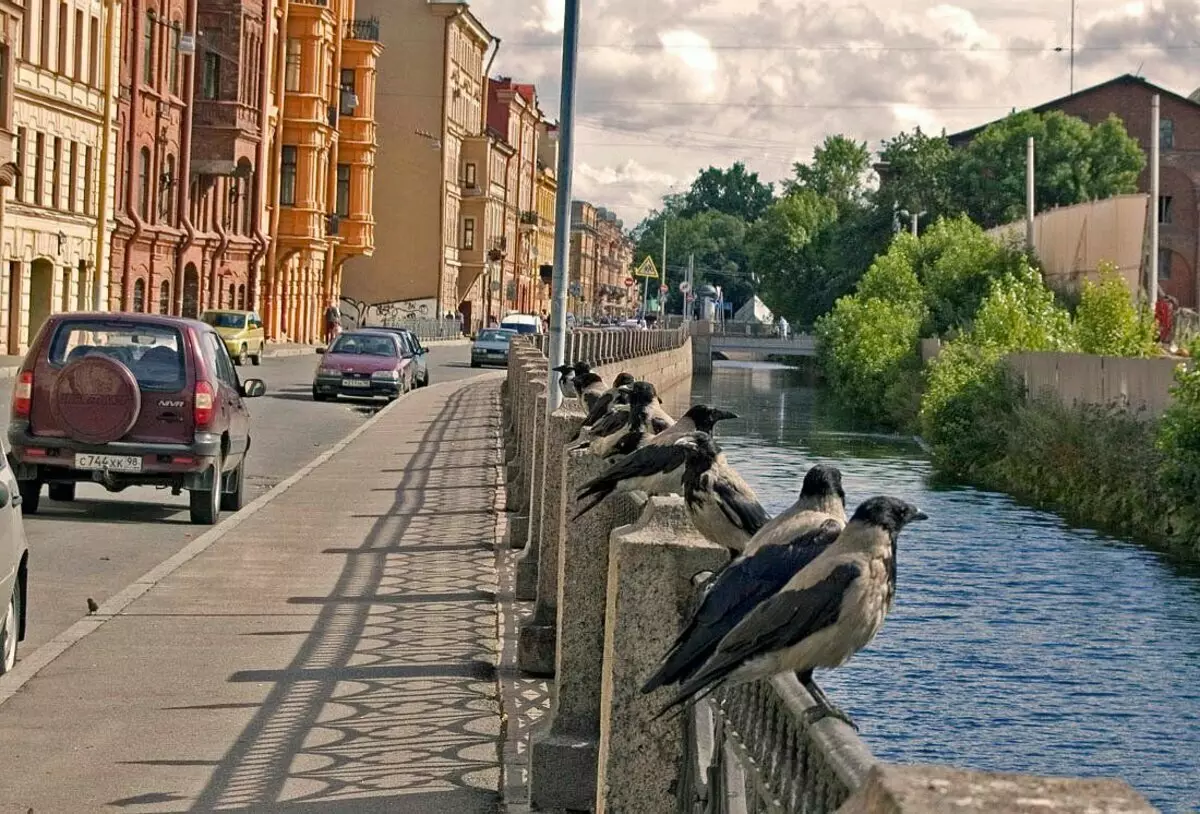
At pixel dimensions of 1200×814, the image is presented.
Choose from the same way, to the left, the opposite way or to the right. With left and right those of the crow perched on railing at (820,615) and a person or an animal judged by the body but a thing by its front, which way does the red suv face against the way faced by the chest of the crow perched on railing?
to the left

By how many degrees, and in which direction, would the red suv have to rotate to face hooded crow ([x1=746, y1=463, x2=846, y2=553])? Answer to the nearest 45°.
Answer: approximately 180°

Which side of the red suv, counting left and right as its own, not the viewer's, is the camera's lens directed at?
back

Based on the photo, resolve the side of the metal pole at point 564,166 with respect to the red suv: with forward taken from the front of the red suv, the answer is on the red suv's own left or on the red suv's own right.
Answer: on the red suv's own right

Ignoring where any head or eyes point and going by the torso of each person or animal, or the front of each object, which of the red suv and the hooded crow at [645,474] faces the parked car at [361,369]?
the red suv

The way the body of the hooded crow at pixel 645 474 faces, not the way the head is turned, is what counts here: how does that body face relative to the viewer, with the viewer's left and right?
facing to the right of the viewer

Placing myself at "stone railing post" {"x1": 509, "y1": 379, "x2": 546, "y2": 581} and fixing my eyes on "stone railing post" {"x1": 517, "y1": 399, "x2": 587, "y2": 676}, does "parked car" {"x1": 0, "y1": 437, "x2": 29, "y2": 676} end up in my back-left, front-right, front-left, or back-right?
front-right

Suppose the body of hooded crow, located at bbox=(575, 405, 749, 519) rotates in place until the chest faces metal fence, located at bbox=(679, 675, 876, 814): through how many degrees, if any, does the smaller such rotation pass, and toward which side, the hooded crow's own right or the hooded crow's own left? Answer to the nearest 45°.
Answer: approximately 90° to the hooded crow's own right

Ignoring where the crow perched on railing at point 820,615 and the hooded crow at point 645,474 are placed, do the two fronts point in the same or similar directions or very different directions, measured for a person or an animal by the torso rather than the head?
same or similar directions

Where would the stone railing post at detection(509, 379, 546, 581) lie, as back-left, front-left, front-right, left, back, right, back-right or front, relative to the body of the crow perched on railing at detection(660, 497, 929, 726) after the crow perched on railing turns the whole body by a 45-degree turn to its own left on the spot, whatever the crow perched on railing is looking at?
front-left

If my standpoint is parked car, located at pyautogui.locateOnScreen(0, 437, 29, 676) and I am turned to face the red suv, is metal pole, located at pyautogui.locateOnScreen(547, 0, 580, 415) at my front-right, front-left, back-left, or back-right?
front-right

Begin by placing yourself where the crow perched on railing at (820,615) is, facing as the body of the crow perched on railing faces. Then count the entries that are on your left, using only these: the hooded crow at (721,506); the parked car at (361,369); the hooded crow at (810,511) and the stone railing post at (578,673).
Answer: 4

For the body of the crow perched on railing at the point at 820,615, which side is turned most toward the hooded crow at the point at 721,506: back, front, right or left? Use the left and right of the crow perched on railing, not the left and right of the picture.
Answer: left

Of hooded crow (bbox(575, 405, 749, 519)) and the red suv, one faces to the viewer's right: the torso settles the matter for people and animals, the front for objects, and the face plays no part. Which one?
the hooded crow

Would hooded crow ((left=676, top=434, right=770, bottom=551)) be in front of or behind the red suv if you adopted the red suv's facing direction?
behind

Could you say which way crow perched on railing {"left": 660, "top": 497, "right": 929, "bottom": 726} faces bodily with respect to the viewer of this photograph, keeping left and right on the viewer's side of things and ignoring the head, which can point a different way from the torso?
facing to the right of the viewer

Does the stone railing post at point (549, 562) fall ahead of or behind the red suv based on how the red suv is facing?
behind

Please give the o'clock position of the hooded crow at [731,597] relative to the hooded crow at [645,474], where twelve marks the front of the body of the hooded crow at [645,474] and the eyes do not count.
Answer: the hooded crow at [731,597] is roughly at 3 o'clock from the hooded crow at [645,474].
